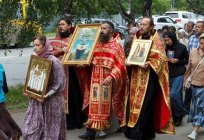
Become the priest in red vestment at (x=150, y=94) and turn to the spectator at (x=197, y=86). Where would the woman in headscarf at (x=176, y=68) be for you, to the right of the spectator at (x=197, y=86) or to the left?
left

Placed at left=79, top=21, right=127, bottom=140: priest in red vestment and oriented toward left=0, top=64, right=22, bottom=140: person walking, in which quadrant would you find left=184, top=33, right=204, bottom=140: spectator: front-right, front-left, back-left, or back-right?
back-left

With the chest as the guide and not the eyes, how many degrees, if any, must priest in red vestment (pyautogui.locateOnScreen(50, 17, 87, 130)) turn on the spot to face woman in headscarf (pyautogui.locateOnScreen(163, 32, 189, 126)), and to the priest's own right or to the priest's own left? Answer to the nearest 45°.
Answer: approximately 135° to the priest's own left

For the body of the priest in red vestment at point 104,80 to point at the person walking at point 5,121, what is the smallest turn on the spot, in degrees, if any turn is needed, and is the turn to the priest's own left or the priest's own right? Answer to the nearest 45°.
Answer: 0° — they already face them

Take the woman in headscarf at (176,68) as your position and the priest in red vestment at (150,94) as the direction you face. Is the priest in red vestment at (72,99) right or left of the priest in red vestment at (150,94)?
right

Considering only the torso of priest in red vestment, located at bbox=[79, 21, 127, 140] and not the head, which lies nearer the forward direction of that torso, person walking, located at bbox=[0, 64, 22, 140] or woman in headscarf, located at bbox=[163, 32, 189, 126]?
the person walking
